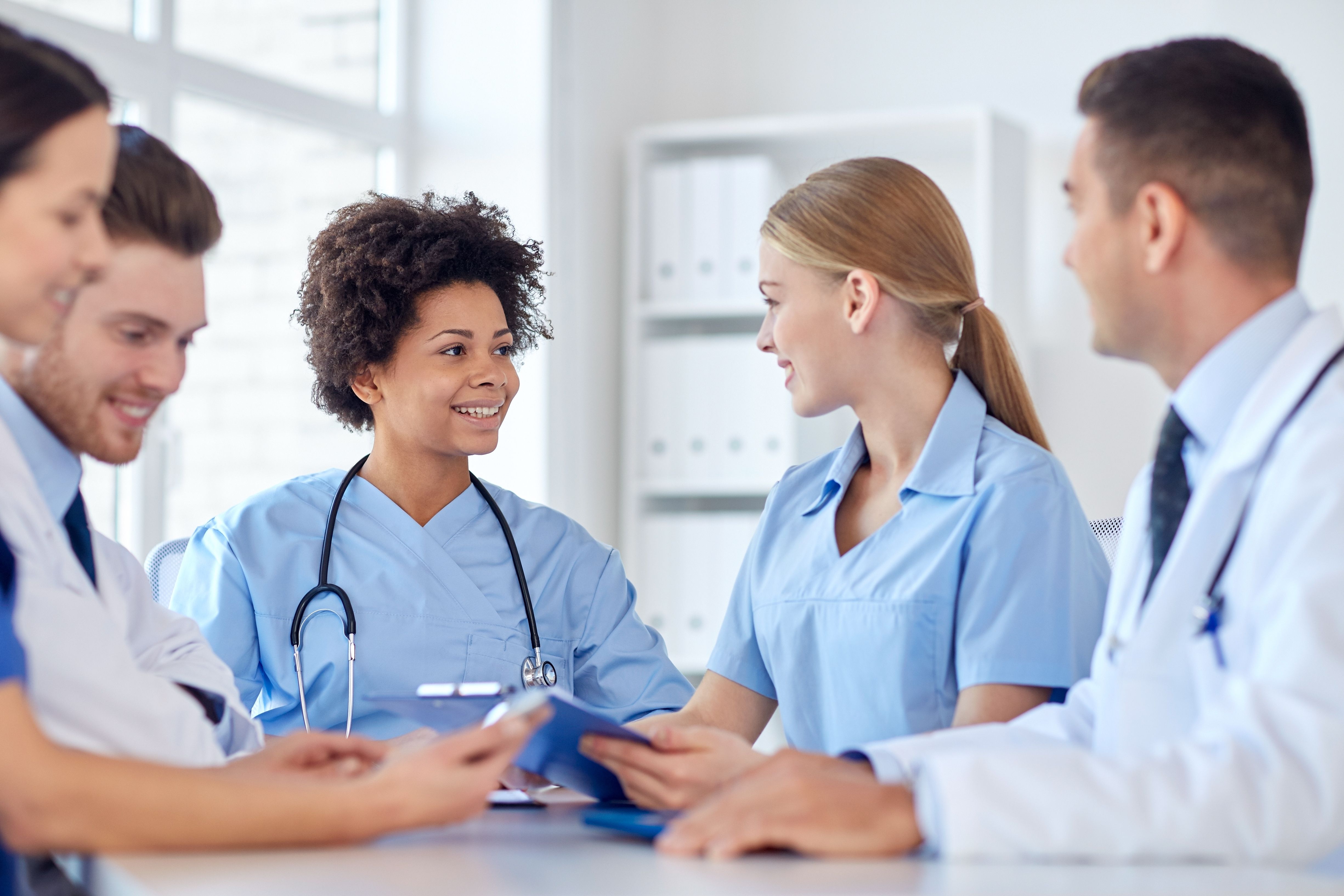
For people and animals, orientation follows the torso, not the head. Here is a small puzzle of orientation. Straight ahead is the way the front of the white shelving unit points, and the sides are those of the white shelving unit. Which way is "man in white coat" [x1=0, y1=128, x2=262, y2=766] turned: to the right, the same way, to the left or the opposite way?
to the left

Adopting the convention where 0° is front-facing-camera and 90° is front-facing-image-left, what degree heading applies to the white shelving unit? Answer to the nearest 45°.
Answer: approximately 0°

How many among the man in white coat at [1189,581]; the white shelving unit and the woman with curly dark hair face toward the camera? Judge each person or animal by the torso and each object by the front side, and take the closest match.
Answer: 2

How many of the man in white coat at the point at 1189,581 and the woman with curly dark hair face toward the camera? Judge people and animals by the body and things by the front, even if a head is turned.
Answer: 1

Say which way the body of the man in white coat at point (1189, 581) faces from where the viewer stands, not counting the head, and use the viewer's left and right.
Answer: facing to the left of the viewer

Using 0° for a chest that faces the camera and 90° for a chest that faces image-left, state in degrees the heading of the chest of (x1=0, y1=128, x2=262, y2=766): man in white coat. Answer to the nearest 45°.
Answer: approximately 315°

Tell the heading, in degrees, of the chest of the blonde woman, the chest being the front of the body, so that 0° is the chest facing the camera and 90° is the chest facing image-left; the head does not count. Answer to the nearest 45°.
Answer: approximately 45°

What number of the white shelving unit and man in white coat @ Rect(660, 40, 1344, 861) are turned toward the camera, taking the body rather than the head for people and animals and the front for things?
1

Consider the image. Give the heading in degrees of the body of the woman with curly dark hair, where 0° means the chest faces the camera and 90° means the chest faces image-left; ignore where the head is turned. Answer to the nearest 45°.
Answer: approximately 0°

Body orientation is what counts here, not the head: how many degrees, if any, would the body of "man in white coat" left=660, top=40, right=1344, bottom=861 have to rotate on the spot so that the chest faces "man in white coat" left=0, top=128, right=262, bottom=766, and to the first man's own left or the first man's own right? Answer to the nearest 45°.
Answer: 0° — they already face them

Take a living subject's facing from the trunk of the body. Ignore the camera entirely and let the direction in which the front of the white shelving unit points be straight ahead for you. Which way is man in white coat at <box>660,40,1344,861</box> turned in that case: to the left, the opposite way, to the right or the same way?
to the right

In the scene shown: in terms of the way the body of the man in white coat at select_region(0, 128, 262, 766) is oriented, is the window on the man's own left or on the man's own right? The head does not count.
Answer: on the man's own left

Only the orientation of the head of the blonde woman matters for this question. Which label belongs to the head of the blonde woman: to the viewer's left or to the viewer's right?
to the viewer's left

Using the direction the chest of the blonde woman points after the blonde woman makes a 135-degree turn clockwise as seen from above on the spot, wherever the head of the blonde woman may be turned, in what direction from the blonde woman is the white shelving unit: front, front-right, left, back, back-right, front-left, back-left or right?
front
